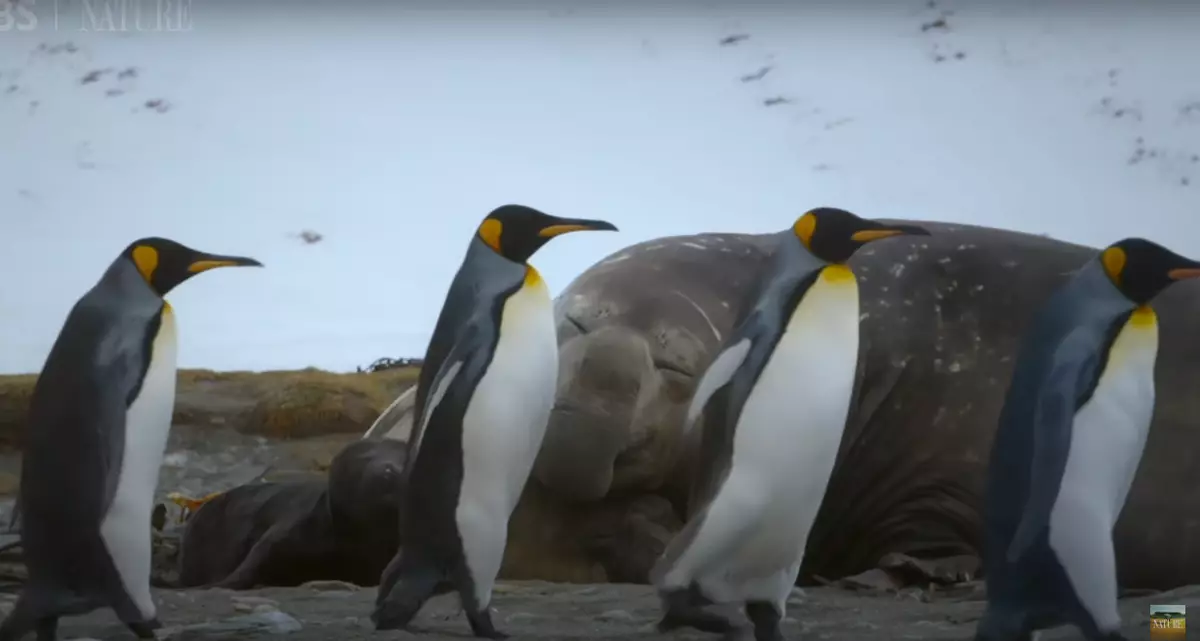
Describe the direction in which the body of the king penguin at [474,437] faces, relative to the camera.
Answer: to the viewer's right

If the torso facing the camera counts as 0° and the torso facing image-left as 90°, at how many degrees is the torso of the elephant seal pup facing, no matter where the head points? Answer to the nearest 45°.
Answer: approximately 270°

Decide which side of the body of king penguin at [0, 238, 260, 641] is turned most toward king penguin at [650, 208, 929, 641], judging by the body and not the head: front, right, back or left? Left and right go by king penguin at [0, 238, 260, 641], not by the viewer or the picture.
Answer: front

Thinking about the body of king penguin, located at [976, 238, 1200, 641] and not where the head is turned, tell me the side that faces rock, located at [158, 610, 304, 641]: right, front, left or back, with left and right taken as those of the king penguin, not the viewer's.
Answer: back

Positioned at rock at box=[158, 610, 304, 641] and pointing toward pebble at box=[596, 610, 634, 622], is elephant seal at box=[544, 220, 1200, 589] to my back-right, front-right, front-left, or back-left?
front-left

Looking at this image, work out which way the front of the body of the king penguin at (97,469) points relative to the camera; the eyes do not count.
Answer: to the viewer's right

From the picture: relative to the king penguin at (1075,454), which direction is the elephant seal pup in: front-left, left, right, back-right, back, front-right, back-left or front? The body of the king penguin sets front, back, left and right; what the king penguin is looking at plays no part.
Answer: back

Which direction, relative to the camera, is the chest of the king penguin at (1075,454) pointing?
to the viewer's right

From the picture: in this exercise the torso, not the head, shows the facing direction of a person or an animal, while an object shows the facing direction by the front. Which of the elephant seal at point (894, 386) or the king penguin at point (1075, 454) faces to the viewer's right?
the king penguin

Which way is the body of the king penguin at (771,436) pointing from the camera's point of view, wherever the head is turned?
to the viewer's right

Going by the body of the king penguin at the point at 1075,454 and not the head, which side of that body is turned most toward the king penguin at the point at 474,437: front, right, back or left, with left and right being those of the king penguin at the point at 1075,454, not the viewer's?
back
